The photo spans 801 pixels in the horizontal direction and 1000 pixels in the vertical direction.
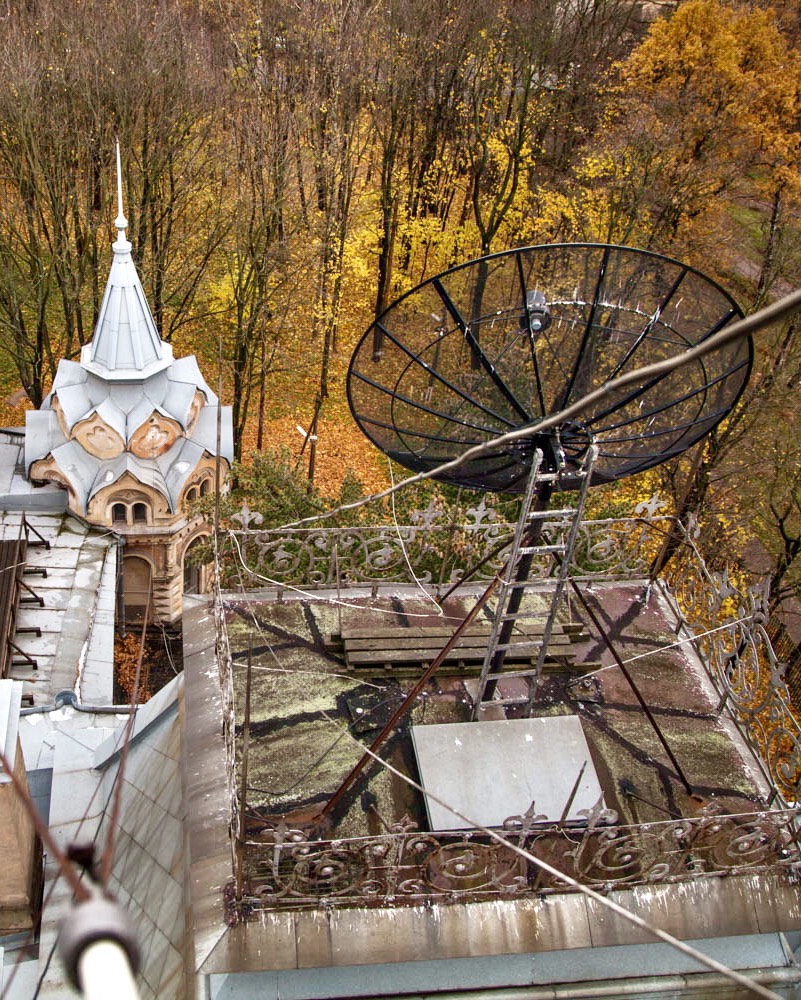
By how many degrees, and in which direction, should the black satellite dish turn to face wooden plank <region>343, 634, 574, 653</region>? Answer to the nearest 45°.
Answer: approximately 45° to its left

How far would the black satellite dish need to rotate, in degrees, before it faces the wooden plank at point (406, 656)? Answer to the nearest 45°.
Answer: approximately 45° to its left
